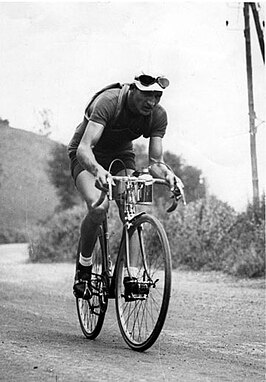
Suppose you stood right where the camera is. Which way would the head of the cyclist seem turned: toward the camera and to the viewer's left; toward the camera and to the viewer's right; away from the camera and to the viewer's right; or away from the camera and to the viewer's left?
toward the camera and to the viewer's right

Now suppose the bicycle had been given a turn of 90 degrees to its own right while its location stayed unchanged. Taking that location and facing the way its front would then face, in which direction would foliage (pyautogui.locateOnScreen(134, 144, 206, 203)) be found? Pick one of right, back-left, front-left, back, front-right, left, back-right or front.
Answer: back-right

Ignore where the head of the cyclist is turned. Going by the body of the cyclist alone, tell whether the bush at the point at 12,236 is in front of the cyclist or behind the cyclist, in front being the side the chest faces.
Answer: behind

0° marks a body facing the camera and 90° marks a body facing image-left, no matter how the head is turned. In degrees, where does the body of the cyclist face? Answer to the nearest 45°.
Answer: approximately 315°

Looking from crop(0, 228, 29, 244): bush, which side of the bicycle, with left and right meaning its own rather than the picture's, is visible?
back

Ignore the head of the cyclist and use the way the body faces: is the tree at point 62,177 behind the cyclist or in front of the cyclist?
behind

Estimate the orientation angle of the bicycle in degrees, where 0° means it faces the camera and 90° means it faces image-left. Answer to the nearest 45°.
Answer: approximately 315°
